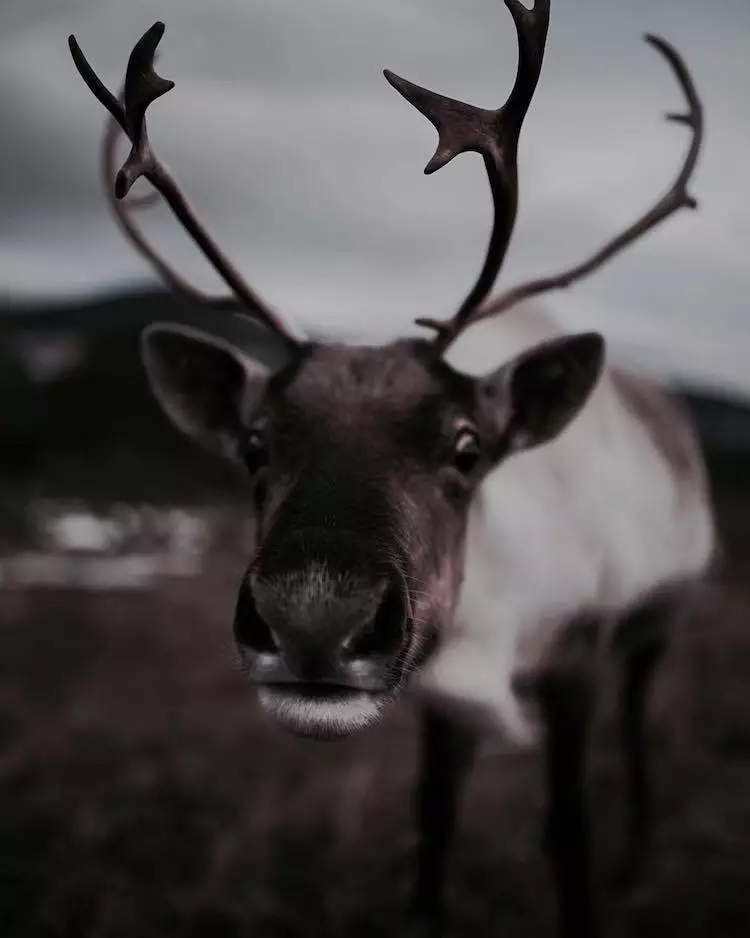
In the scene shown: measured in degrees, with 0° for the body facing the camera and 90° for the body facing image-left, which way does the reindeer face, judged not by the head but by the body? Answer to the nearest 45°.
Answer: approximately 45°
